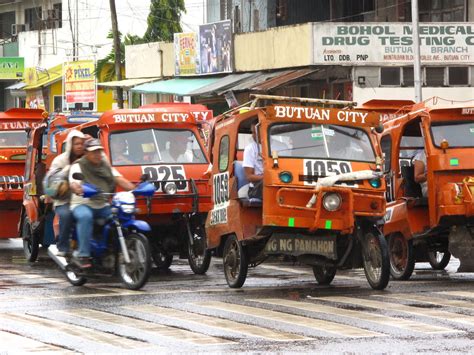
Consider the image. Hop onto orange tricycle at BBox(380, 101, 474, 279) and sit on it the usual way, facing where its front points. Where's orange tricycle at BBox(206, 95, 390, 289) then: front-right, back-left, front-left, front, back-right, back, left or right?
right

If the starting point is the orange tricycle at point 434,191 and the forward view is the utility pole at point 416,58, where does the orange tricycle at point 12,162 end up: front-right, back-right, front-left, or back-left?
front-left

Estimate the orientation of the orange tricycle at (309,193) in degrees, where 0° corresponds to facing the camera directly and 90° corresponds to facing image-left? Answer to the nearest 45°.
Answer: approximately 315°

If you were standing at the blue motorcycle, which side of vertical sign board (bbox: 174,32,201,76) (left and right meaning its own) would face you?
front

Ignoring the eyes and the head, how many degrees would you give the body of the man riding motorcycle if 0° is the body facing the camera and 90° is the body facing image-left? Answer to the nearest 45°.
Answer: approximately 315°

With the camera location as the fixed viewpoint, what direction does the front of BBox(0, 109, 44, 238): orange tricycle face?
facing the viewer and to the right of the viewer

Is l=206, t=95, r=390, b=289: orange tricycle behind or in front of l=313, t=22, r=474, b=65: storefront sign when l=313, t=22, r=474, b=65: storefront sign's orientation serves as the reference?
in front

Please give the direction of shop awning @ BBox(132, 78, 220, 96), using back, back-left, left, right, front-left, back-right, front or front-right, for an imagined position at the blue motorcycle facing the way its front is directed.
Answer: back-left

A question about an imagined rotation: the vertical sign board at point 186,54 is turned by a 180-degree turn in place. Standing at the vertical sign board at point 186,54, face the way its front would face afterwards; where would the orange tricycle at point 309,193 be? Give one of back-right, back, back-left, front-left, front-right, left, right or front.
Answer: back

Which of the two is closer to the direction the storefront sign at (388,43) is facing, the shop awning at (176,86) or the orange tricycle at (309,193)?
the orange tricycle

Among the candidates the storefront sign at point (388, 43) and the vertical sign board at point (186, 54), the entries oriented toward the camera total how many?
2

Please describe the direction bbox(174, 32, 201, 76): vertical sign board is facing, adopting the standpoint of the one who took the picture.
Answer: facing the viewer

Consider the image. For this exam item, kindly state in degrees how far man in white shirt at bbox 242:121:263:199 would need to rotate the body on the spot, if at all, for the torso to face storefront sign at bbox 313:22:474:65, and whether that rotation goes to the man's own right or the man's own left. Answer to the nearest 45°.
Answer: approximately 135° to the man's own left
